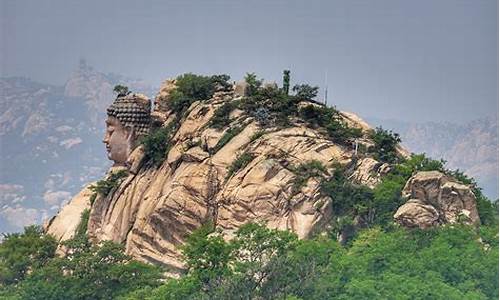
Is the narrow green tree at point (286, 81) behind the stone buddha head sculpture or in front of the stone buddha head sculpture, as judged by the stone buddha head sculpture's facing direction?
behind

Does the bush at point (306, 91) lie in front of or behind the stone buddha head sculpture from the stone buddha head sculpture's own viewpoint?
behind

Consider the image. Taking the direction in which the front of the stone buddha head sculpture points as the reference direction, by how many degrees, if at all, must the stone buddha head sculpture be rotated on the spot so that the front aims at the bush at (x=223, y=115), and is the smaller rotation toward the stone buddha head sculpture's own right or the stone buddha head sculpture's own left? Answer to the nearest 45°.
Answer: approximately 135° to the stone buddha head sculpture's own left

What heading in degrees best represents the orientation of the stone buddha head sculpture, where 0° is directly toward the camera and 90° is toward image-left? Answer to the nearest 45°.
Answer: approximately 90°

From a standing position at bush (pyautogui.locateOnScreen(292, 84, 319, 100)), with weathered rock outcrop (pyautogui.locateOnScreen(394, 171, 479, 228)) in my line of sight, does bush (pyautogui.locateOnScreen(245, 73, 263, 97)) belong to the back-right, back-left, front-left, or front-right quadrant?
back-right

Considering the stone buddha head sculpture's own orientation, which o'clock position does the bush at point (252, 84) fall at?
The bush is roughly at 7 o'clock from the stone buddha head sculpture.
